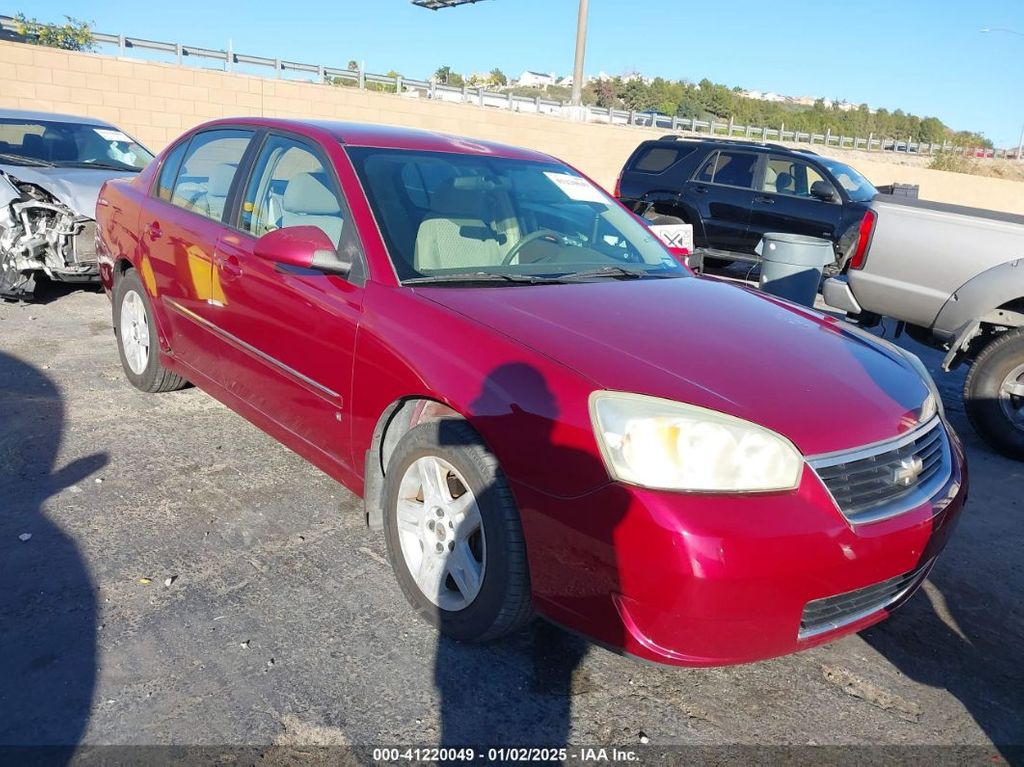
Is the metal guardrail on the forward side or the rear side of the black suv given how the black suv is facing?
on the rear side

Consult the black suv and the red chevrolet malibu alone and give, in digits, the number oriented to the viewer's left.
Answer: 0

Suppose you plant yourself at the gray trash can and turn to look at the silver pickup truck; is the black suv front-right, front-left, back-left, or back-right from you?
back-left

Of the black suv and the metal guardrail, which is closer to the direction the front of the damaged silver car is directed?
the black suv

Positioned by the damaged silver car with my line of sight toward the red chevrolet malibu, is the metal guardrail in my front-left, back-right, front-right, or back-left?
back-left

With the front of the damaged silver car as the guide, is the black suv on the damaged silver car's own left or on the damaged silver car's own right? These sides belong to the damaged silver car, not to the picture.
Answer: on the damaged silver car's own left

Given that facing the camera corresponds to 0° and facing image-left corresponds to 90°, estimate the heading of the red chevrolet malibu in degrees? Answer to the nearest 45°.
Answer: approximately 315°

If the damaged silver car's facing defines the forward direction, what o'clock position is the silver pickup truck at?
The silver pickup truck is roughly at 12 o'clock from the damaged silver car.

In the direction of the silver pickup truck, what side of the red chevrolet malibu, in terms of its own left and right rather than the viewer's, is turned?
left

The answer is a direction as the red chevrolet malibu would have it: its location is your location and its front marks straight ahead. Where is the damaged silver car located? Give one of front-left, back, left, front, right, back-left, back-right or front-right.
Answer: back

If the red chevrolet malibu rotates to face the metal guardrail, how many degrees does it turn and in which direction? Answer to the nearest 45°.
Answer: approximately 135° to its left

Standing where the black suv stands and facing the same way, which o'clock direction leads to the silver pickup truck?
The silver pickup truck is roughly at 1 o'clock from the black suv.
